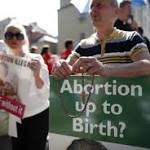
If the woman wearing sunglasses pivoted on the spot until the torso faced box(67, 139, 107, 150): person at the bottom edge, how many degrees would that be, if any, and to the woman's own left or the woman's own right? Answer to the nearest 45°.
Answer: approximately 45° to the woman's own left

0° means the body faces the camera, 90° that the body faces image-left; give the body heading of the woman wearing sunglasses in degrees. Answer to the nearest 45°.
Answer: approximately 45°

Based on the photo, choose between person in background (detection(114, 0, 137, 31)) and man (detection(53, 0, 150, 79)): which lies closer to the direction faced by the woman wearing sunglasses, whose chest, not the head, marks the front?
the man

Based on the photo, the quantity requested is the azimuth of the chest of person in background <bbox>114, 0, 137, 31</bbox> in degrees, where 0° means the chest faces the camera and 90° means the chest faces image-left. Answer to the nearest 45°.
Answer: approximately 45°
